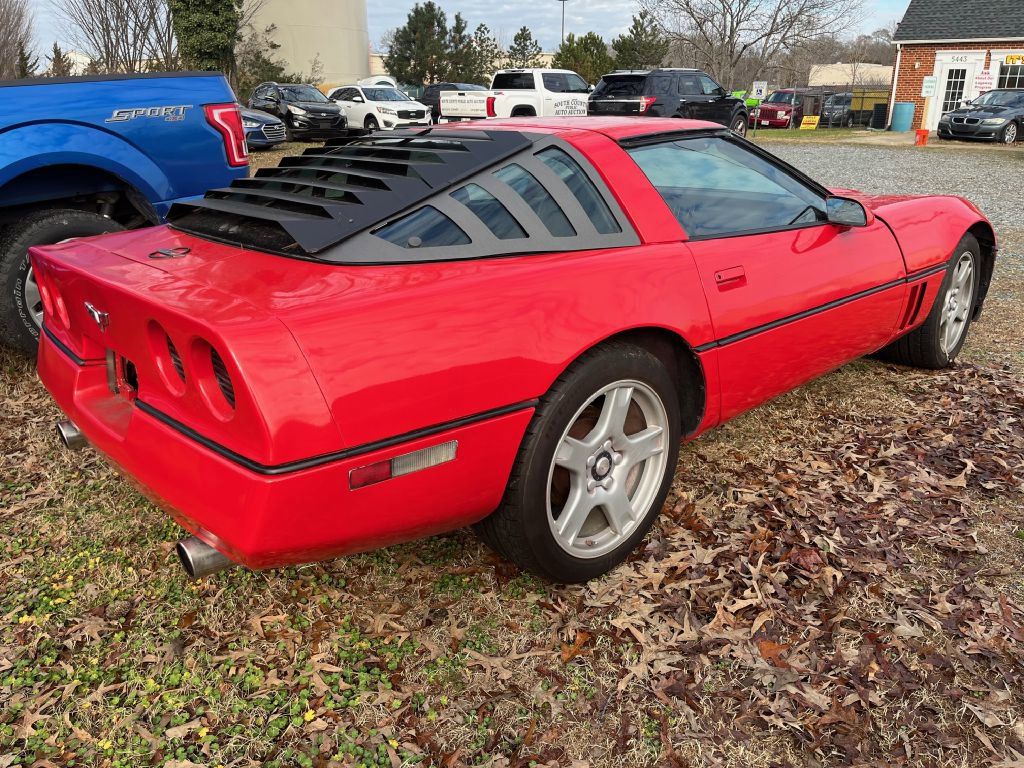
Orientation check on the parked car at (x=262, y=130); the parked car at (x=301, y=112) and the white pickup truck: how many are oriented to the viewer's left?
0

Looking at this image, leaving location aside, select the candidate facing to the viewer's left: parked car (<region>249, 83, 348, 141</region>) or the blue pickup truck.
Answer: the blue pickup truck

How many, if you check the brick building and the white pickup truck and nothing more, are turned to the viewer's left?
0

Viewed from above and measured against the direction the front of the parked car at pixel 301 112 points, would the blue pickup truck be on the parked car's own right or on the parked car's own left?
on the parked car's own right

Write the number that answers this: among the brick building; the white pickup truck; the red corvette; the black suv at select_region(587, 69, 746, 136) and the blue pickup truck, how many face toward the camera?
1

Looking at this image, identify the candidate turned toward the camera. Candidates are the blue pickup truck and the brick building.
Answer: the brick building

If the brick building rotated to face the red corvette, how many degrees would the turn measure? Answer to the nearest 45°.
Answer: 0° — it already faces it

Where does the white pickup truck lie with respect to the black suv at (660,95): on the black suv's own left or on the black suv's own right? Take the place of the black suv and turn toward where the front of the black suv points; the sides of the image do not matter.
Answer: on the black suv's own left

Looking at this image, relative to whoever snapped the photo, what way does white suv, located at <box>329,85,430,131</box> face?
facing the viewer and to the right of the viewer

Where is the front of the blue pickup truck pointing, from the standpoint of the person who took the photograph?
facing to the left of the viewer

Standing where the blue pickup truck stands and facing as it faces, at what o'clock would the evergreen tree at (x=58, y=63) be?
The evergreen tree is roughly at 3 o'clock from the blue pickup truck.

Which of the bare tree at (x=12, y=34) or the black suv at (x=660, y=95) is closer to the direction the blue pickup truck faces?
the bare tree

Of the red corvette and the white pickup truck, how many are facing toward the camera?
0

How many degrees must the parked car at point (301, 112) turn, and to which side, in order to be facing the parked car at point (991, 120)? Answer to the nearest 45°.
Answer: approximately 45° to its left

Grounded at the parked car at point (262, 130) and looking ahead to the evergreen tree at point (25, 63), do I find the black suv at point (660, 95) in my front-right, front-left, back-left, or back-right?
back-right

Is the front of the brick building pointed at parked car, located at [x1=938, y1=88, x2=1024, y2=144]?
yes

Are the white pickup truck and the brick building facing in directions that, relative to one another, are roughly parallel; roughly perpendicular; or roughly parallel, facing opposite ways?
roughly parallel, facing opposite ways

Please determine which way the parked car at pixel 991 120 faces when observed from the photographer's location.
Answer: facing the viewer and to the left of the viewer

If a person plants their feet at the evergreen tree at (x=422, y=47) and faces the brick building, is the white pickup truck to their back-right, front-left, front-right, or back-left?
front-right

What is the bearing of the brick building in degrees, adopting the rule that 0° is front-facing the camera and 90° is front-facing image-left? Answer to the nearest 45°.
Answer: approximately 0°
